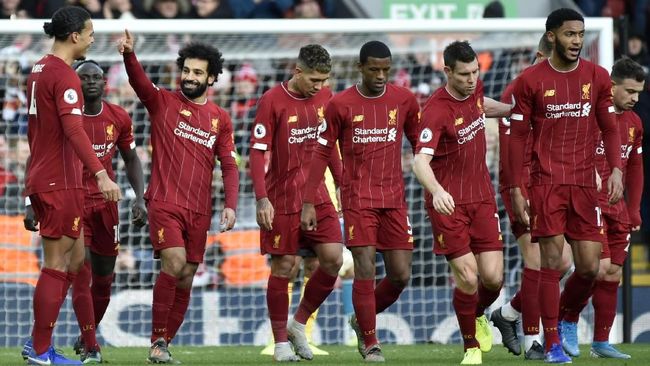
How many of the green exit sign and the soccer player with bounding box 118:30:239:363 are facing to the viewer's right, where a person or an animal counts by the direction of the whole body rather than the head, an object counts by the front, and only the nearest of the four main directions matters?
0

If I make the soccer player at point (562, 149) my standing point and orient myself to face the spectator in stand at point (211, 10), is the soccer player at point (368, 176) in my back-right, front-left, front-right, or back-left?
front-left

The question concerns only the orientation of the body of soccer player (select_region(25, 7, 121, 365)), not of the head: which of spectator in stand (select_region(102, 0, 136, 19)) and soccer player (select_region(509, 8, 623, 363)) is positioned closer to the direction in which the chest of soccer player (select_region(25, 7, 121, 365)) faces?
the soccer player

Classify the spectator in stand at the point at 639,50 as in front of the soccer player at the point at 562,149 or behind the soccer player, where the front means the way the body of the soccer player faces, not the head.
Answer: behind

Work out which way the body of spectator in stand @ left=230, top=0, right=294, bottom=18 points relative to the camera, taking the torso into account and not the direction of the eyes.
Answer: toward the camera

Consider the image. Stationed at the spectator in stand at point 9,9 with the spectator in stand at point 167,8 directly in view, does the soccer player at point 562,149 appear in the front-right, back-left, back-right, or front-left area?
front-right

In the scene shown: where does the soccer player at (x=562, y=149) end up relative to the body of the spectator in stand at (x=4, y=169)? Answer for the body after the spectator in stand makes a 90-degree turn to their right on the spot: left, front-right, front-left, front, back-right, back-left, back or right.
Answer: back-left

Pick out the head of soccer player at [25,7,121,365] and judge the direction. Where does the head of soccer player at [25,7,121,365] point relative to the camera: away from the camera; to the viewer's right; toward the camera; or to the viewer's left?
to the viewer's right

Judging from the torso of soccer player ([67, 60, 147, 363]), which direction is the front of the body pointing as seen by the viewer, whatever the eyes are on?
toward the camera

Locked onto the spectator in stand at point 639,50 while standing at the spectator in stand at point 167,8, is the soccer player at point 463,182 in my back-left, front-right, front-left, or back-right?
front-right

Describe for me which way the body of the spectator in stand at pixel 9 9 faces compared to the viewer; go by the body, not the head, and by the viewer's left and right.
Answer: facing the viewer

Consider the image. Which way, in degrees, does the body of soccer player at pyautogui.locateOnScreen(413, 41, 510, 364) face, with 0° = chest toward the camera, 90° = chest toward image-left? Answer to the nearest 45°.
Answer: approximately 315°

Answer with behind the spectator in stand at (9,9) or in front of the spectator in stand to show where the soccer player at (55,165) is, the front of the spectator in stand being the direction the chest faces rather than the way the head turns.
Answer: in front
